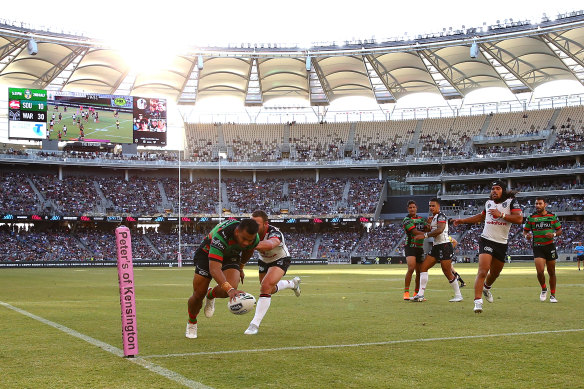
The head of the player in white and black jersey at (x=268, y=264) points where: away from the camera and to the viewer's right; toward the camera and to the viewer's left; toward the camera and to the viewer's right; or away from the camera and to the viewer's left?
toward the camera and to the viewer's left

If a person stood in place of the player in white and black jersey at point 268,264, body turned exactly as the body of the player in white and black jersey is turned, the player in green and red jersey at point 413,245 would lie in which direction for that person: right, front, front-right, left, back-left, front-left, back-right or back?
back

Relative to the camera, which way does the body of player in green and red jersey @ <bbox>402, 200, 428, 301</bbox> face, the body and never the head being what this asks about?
toward the camera

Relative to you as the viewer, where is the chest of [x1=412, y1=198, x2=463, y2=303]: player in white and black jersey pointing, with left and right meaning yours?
facing to the left of the viewer

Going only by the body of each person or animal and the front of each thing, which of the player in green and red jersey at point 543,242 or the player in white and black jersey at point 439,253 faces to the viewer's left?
the player in white and black jersey

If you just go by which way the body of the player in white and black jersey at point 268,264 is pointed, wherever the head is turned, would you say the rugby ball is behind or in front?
in front

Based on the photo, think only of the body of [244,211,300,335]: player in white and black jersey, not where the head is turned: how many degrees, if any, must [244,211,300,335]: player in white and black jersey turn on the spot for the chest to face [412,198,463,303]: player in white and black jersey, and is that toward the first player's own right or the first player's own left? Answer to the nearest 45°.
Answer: approximately 180°

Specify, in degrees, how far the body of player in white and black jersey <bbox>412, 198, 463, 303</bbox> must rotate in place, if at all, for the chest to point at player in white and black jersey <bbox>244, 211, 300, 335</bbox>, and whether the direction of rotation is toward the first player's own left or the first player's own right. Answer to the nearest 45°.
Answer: approximately 45° to the first player's own left

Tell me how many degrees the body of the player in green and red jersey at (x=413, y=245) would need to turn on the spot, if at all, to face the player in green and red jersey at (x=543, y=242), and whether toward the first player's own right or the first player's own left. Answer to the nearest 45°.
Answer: approximately 90° to the first player's own left

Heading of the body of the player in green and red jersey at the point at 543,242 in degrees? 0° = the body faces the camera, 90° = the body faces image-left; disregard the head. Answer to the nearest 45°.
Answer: approximately 0°

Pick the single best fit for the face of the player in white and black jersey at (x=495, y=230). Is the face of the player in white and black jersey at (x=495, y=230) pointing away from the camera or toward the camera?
toward the camera

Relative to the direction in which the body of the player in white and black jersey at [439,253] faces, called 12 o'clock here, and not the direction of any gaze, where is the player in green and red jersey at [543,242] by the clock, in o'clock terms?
The player in green and red jersey is roughly at 6 o'clock from the player in white and black jersey.
